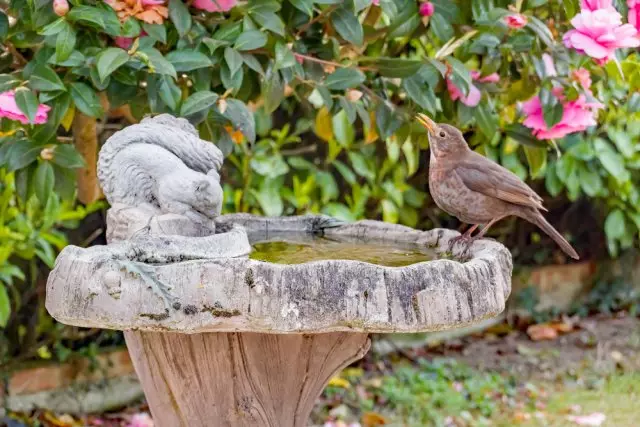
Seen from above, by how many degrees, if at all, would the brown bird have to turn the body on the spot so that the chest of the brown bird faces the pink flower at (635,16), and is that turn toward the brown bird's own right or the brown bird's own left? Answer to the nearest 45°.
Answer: approximately 135° to the brown bird's own right

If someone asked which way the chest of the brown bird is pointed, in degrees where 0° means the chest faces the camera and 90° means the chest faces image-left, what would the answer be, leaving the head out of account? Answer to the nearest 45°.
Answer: approximately 90°
